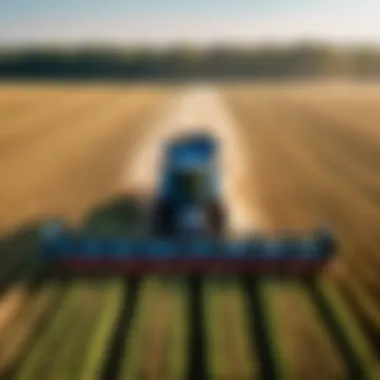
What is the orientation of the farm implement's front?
toward the camera
